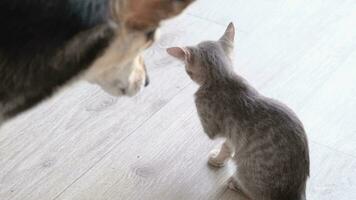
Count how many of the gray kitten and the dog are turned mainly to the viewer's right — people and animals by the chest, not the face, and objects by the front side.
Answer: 1

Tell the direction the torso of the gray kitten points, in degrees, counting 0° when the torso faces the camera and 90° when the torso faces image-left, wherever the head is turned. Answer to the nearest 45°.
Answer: approximately 135°

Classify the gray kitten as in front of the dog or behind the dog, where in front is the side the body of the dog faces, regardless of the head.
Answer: in front

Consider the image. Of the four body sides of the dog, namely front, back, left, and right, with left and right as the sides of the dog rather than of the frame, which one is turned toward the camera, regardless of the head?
right

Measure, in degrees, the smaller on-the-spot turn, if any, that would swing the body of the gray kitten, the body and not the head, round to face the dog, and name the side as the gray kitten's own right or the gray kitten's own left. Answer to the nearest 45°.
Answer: approximately 90° to the gray kitten's own left
